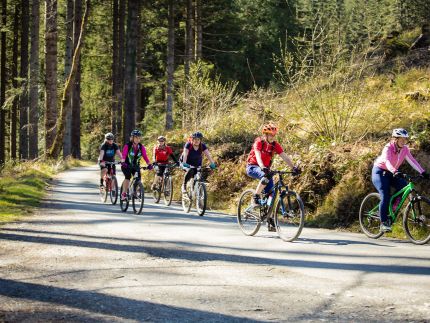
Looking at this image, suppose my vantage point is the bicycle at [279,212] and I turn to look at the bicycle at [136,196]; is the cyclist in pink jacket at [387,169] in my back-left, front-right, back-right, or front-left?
back-right

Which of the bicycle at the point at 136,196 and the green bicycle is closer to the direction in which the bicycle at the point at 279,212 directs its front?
the green bicycle

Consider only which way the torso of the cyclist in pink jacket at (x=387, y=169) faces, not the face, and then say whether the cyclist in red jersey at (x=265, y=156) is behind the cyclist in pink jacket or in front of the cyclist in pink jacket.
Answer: behind

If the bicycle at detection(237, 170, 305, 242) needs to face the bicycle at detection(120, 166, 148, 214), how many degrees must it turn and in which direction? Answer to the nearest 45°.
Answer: approximately 180°

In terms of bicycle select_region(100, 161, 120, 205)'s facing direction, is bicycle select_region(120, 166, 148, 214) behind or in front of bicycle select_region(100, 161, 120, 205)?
in front

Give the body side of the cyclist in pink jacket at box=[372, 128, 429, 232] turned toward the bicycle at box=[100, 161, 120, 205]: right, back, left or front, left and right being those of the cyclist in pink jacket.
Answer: back

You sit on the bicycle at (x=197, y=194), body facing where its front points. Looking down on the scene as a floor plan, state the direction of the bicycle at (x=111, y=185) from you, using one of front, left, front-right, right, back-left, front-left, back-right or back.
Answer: back

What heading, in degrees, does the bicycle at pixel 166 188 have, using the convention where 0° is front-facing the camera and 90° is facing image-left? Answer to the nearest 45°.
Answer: approximately 315°

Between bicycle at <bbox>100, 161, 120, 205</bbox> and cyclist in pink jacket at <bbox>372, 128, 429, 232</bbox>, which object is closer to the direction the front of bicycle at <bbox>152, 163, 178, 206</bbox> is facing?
the cyclist in pink jacket
